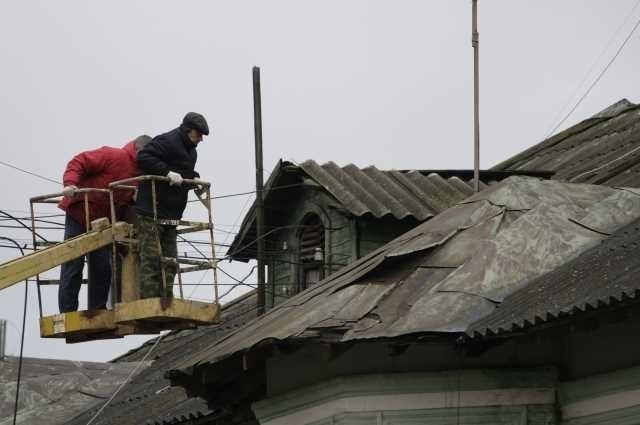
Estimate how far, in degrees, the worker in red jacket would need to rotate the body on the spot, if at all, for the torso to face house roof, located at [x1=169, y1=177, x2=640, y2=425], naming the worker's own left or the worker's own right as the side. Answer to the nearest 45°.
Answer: approximately 45° to the worker's own right

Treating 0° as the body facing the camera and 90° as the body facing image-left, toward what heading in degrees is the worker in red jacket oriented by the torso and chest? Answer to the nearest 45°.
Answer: approximately 270°

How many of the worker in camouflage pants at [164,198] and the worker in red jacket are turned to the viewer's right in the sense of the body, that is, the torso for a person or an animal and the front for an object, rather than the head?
2

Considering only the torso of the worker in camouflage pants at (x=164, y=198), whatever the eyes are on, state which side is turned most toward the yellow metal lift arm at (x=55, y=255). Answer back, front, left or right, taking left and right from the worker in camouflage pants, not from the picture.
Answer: back

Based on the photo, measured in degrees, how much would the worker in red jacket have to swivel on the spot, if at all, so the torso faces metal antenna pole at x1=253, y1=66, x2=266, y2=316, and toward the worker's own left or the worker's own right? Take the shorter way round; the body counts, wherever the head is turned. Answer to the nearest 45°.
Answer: approximately 45° to the worker's own left

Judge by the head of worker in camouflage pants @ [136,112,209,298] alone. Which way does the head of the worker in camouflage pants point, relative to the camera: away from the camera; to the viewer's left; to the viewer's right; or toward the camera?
to the viewer's right

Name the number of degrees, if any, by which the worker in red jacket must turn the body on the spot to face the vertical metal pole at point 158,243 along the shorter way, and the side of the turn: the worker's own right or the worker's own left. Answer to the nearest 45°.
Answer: approximately 45° to the worker's own right

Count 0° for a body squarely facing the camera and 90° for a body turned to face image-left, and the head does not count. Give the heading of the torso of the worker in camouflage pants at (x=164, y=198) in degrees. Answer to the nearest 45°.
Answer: approximately 270°
